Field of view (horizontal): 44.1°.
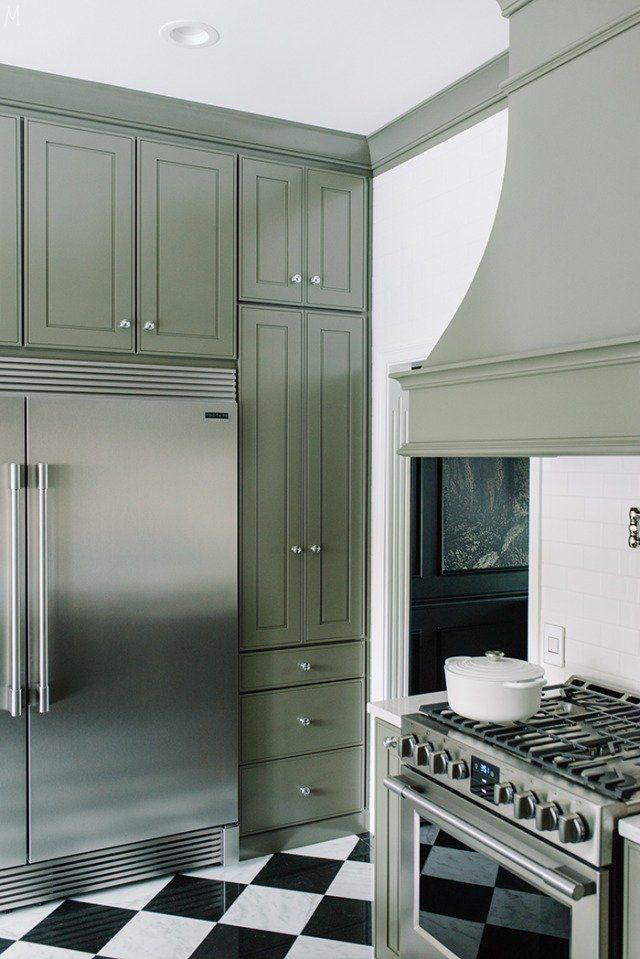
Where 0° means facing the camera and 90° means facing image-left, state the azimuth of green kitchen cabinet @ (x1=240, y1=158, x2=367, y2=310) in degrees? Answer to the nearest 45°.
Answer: approximately 315°

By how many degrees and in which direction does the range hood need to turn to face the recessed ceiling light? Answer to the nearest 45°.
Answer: approximately 45° to its right

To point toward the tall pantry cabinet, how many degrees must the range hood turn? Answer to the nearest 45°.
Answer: approximately 90° to its right

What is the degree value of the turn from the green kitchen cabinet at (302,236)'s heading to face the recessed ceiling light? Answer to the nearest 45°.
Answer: approximately 90° to its right

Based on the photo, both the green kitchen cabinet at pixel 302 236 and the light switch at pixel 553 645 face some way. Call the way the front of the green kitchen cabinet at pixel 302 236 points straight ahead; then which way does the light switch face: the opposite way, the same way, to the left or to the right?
to the right

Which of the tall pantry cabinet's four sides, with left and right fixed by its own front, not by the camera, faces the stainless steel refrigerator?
right
